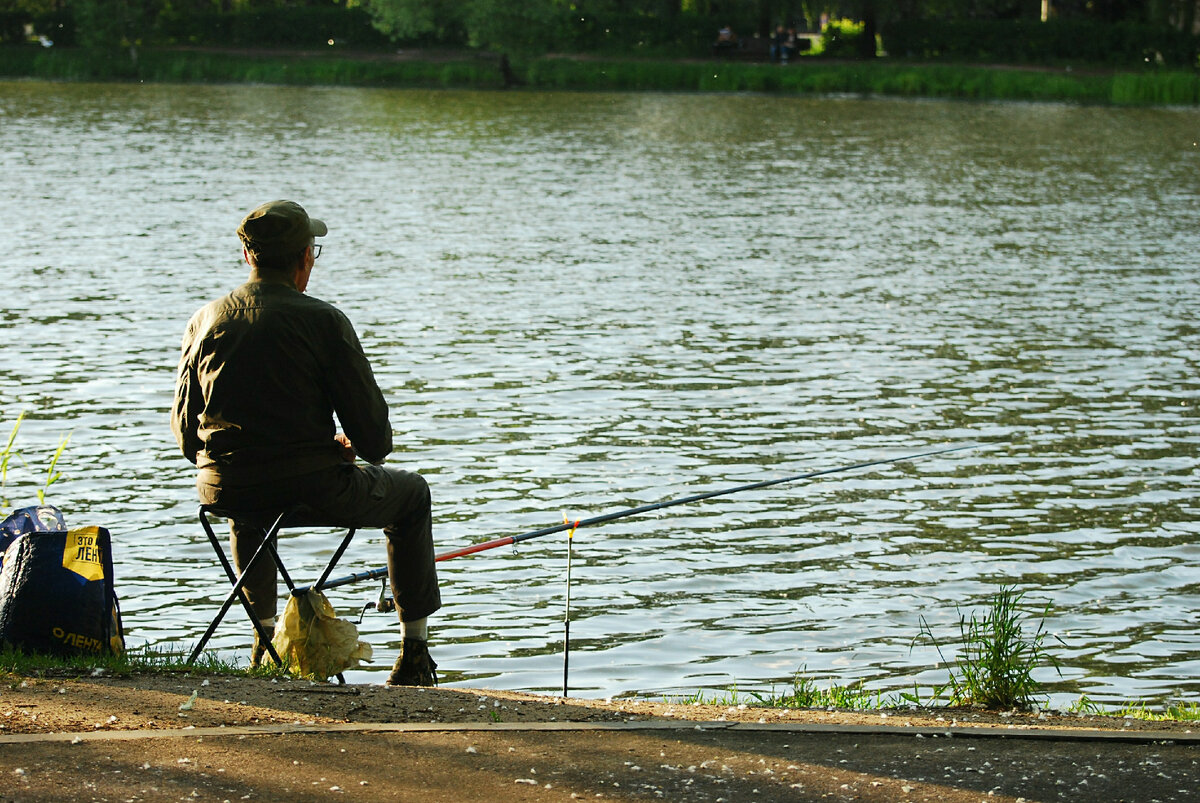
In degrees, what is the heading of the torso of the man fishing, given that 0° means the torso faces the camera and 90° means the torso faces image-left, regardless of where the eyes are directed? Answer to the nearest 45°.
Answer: approximately 225°

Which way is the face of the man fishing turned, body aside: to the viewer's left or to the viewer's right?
to the viewer's right

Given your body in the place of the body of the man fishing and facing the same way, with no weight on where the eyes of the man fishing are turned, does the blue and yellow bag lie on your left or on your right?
on your left
